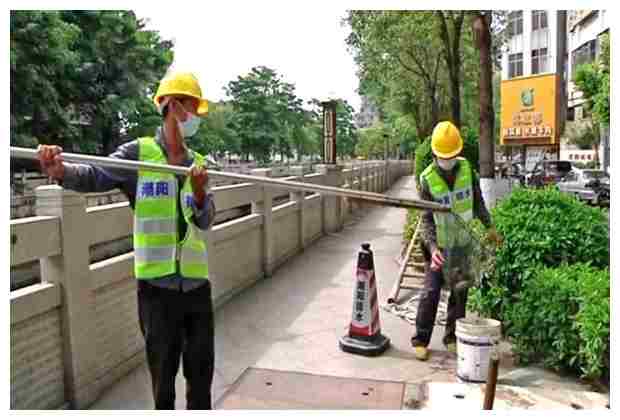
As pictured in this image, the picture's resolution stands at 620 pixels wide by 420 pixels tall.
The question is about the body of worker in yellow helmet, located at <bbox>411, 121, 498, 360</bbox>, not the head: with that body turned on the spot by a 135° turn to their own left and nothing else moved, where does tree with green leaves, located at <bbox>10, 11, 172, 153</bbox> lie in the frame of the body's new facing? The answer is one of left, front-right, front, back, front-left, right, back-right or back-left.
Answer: left

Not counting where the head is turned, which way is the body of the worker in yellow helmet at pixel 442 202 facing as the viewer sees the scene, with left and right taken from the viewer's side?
facing the viewer

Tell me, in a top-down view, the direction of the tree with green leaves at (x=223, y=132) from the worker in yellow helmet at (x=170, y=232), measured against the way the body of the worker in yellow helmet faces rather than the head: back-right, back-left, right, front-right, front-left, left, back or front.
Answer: back-left

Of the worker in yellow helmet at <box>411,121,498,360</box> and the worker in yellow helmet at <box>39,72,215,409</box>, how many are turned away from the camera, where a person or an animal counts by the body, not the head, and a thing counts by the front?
0

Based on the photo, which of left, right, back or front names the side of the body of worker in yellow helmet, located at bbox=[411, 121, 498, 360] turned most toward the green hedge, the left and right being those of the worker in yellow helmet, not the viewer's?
left

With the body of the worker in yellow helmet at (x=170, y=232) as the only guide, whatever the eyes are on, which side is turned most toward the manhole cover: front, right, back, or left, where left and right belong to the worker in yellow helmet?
left

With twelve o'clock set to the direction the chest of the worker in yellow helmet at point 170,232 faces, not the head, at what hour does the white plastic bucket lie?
The white plastic bucket is roughly at 10 o'clock from the worker in yellow helmet.
